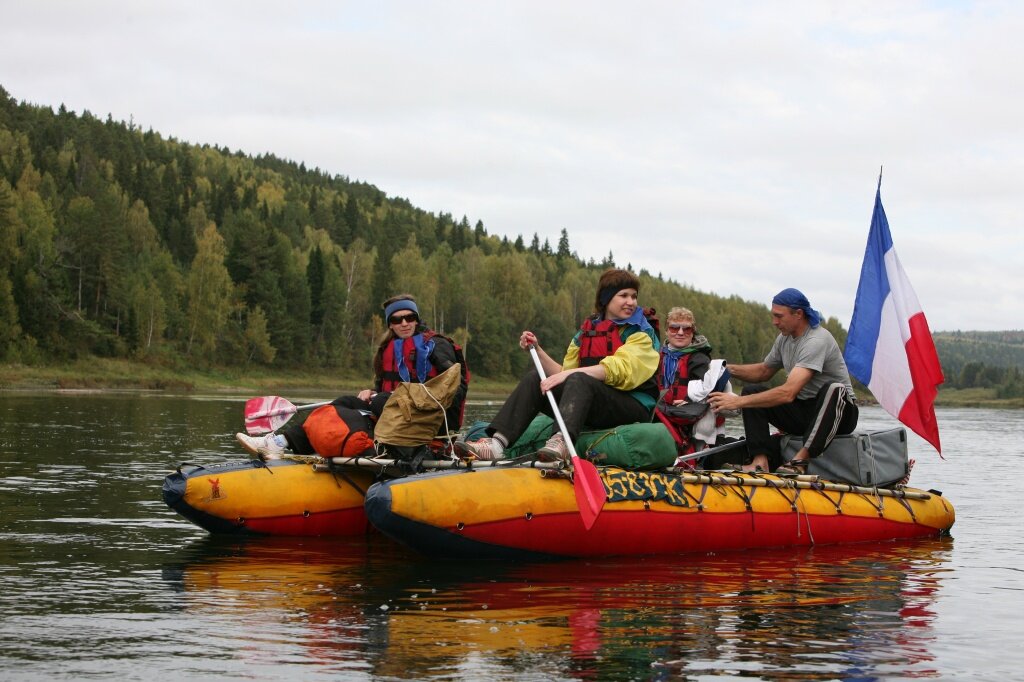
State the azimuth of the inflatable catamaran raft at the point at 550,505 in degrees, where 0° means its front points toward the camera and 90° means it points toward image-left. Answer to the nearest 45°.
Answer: approximately 45°

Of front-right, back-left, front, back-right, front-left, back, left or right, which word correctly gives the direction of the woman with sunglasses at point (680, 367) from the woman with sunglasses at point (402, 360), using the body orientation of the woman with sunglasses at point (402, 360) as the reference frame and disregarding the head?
back-left

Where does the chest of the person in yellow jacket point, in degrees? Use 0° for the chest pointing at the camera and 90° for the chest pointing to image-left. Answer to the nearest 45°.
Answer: approximately 45°

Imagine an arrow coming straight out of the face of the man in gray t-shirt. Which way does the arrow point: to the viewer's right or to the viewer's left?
to the viewer's left

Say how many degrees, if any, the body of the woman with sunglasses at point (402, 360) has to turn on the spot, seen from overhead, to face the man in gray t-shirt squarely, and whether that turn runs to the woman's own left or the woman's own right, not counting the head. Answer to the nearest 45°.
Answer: approximately 135° to the woman's own left

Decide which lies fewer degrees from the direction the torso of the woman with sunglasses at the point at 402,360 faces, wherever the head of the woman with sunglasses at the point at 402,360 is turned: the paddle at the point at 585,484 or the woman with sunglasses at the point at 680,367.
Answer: the paddle

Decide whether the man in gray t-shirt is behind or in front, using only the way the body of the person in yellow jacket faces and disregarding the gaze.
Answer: behind
